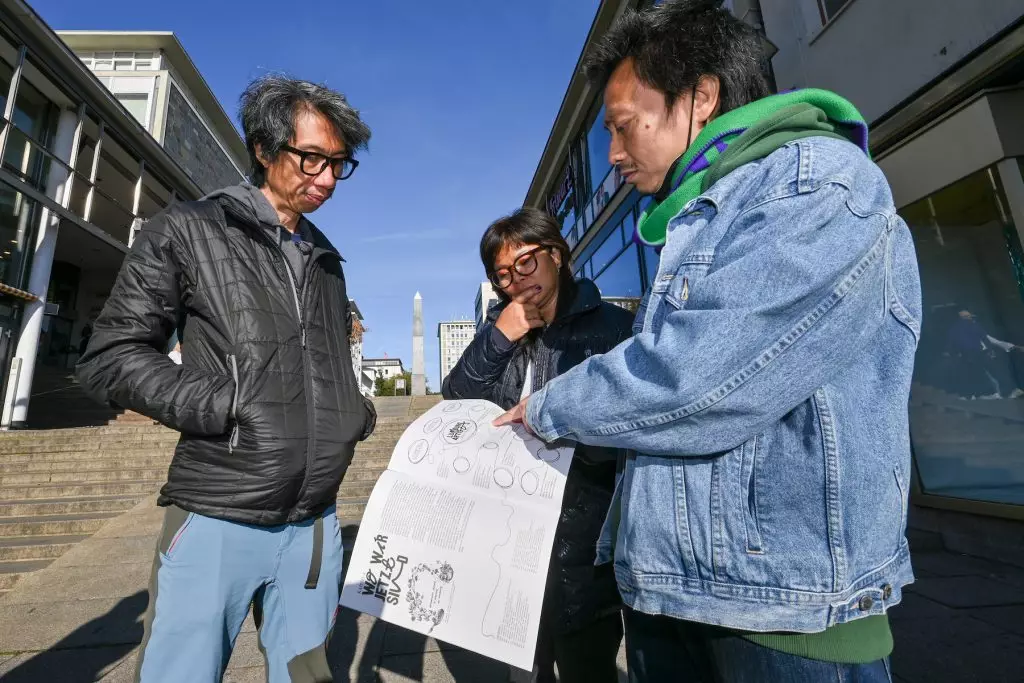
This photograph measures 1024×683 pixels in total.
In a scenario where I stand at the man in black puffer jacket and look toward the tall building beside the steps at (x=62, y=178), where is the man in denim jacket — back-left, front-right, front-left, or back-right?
back-right

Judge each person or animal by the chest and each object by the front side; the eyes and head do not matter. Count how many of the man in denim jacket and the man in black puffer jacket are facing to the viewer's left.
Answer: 1

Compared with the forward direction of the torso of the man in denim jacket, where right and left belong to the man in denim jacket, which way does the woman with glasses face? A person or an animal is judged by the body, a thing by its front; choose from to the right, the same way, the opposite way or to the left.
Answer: to the left

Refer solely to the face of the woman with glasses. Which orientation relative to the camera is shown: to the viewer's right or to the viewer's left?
to the viewer's left

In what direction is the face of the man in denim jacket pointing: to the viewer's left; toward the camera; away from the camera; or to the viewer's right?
to the viewer's left

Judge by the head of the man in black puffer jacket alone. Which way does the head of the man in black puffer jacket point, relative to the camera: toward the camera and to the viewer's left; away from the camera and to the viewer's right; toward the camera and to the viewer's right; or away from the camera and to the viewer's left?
toward the camera and to the viewer's right

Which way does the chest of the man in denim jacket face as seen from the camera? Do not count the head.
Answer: to the viewer's left

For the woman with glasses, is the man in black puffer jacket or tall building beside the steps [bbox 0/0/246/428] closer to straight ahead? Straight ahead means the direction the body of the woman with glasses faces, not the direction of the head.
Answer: the man in black puffer jacket

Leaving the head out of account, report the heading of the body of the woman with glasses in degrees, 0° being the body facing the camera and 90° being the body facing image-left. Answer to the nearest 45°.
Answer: approximately 45°

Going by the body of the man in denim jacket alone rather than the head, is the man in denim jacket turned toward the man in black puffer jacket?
yes

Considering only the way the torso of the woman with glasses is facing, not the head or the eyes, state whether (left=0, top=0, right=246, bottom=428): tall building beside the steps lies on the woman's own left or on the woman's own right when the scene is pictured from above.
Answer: on the woman's own right

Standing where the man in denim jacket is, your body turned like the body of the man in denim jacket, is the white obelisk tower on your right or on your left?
on your right
